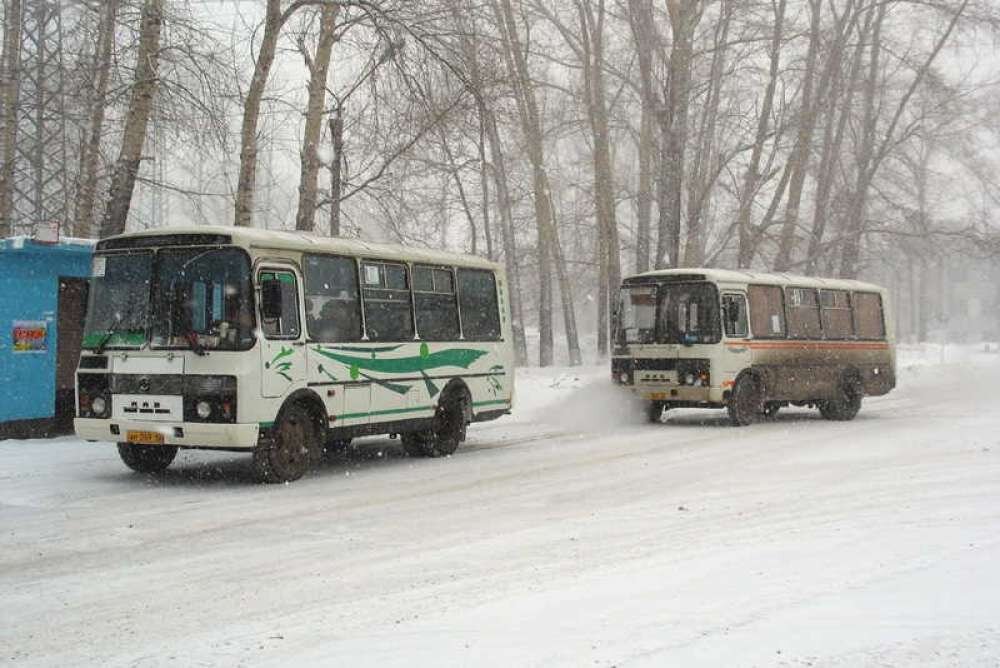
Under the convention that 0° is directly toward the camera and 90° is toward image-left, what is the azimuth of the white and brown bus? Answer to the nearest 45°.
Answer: approximately 45°

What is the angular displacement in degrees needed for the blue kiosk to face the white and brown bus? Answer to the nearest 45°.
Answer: approximately 90° to its left

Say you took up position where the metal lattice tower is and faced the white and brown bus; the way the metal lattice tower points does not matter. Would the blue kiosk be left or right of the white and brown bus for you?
right

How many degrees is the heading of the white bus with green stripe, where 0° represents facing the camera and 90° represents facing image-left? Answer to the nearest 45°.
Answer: approximately 45°

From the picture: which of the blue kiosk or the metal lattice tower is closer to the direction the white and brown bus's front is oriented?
the blue kiosk

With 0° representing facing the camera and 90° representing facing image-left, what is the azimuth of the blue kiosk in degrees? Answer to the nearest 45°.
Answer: approximately 0°

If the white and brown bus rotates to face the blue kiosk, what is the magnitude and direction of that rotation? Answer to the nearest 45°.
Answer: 0° — it already faces it

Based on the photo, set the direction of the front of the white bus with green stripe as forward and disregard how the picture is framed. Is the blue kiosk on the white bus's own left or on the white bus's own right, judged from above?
on the white bus's own right

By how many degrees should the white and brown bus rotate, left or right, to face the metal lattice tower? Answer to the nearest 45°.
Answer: approximately 45° to its right

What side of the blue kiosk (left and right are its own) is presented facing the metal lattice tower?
back

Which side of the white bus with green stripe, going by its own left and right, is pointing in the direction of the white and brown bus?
back

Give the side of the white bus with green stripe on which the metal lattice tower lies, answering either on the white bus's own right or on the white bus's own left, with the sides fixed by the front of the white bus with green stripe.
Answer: on the white bus's own right
